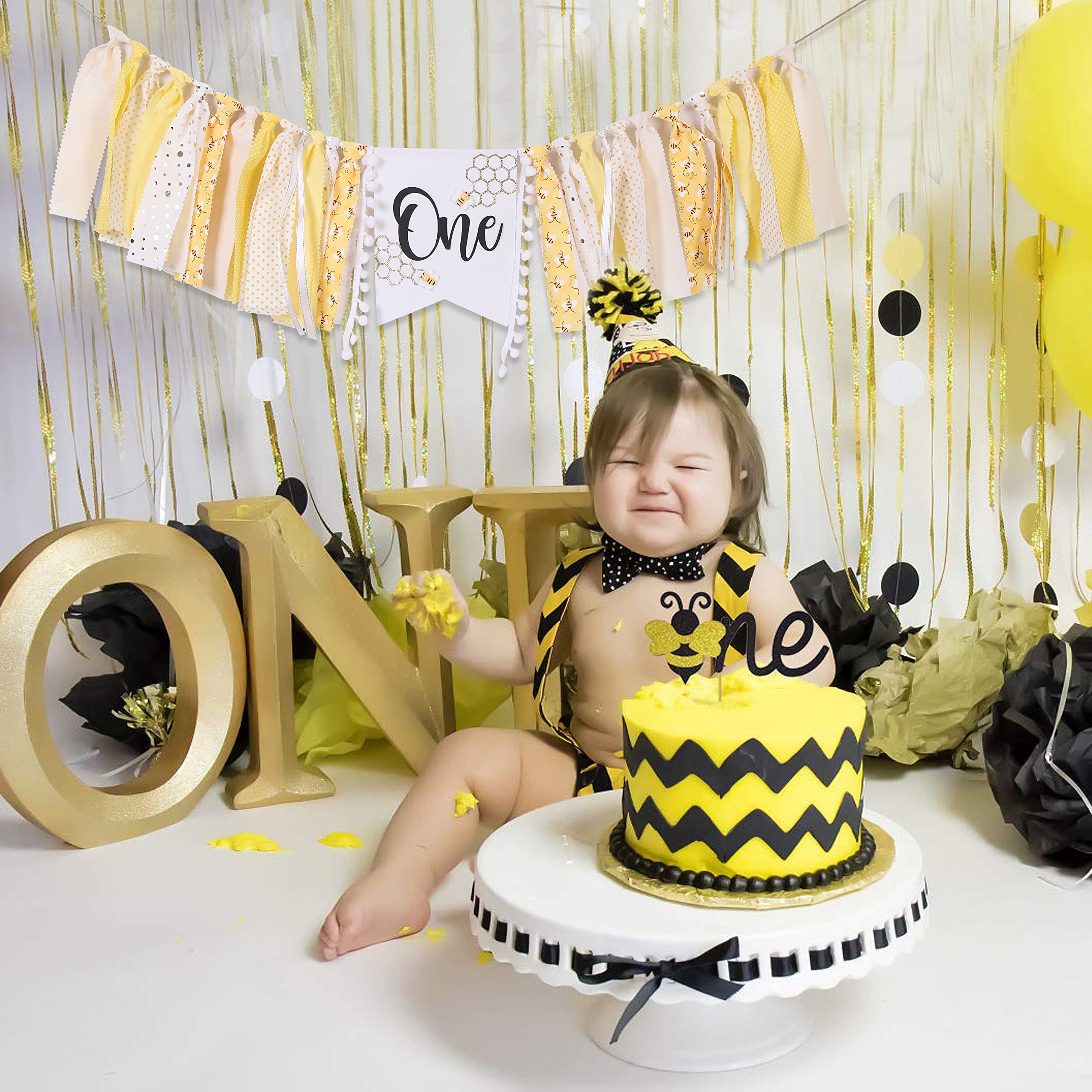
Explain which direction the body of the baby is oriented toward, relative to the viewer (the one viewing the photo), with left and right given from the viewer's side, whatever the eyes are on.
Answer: facing the viewer

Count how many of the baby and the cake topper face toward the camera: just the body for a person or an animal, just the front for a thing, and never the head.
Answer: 2

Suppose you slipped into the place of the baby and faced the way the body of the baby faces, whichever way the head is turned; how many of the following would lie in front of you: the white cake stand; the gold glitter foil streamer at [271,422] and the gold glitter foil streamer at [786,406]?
1

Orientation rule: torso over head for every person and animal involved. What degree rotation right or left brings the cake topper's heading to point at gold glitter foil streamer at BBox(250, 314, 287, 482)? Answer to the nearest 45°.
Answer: approximately 135° to its right

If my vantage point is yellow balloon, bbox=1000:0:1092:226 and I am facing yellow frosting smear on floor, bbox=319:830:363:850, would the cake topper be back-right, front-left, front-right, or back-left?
front-left

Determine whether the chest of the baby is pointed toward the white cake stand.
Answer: yes

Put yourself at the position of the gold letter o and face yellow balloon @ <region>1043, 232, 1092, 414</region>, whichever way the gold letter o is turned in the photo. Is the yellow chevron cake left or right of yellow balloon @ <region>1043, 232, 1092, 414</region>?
right

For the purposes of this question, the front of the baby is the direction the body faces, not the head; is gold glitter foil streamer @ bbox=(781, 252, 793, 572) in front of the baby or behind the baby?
behind

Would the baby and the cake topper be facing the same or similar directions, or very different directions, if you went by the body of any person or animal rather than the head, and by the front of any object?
same or similar directions

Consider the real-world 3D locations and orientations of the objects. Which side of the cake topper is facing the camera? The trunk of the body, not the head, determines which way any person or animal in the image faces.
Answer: front

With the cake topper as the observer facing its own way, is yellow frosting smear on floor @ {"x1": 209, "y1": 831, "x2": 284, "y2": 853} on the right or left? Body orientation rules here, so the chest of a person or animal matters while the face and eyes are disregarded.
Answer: on its right

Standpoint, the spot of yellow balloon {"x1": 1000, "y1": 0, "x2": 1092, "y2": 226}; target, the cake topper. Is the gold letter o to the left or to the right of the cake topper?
right
